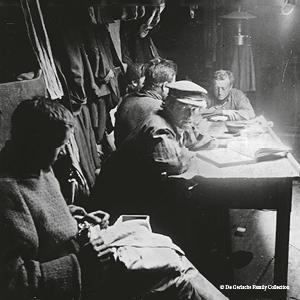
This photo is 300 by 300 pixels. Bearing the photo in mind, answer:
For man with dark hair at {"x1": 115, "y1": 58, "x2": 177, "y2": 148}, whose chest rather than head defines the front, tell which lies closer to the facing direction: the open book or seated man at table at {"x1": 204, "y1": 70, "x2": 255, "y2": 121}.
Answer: the seated man at table

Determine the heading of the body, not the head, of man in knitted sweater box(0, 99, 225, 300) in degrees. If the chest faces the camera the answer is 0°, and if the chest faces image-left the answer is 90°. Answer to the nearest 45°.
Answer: approximately 270°

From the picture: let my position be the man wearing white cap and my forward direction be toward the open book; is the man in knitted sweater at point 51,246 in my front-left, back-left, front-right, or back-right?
back-right

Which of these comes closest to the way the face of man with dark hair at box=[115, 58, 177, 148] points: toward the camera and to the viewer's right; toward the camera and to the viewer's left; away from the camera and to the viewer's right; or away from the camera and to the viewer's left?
away from the camera and to the viewer's right

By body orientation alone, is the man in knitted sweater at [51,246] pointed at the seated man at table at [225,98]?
no

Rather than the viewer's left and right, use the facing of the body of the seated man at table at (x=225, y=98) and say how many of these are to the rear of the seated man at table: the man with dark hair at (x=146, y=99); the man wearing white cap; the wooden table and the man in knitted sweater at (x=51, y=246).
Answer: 0

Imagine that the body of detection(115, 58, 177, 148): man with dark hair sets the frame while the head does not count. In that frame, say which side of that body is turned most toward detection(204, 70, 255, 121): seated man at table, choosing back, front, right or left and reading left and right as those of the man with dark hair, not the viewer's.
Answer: front

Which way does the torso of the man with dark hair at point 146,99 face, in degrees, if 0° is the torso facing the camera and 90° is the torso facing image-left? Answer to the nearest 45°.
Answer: approximately 225°
